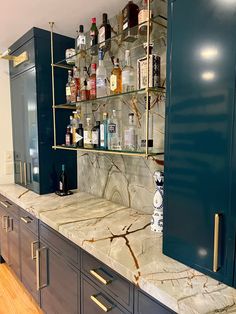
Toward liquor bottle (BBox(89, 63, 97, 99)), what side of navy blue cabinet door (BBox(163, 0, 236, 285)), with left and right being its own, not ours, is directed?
right

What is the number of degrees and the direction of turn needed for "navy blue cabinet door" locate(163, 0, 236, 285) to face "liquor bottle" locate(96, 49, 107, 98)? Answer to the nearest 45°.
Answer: approximately 90° to its right

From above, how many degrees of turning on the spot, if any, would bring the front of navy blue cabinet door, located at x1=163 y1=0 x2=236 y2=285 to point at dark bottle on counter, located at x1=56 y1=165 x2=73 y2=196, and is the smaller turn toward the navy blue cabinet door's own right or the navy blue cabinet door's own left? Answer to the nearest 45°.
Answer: approximately 90° to the navy blue cabinet door's own right

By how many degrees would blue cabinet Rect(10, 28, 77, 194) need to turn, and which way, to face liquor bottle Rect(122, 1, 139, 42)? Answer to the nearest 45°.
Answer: approximately 90° to its left

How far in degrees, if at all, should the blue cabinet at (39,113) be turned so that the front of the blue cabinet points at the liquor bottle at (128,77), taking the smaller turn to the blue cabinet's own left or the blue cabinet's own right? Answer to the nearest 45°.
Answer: approximately 90° to the blue cabinet's own left

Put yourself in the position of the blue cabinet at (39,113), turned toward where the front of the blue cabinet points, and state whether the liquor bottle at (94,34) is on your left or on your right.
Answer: on your left

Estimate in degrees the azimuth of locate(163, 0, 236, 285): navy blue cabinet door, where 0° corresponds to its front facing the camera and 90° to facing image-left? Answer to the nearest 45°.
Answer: approximately 45°

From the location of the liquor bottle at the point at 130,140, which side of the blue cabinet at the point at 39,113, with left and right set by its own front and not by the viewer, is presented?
left

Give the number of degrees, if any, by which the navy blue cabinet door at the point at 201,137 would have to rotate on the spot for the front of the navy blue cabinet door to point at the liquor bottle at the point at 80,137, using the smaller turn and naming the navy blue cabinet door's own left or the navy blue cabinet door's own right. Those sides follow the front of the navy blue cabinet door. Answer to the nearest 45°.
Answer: approximately 90° to the navy blue cabinet door's own right

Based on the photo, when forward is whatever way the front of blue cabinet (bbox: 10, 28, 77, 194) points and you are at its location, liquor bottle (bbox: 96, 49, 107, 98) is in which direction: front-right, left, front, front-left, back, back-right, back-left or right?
left
